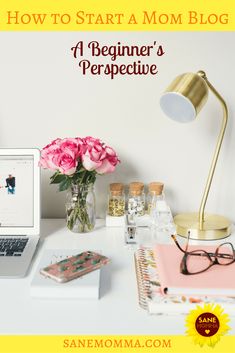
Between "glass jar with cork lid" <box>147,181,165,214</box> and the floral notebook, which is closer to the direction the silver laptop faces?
the floral notebook

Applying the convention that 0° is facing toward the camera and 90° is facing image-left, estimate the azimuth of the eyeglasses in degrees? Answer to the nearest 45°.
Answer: approximately 315°

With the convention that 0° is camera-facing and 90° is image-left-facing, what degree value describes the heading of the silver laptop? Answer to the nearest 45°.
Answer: approximately 0°
